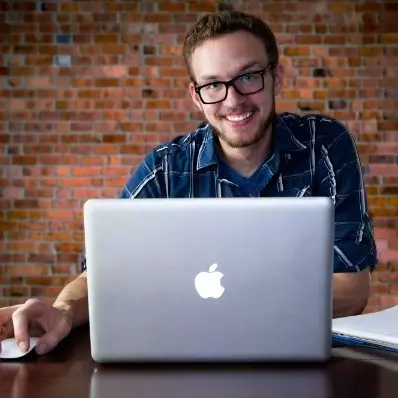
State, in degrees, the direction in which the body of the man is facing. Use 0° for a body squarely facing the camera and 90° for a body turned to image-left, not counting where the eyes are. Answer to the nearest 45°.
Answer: approximately 0°

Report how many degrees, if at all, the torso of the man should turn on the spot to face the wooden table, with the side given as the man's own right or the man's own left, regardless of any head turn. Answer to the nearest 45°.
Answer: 0° — they already face it
